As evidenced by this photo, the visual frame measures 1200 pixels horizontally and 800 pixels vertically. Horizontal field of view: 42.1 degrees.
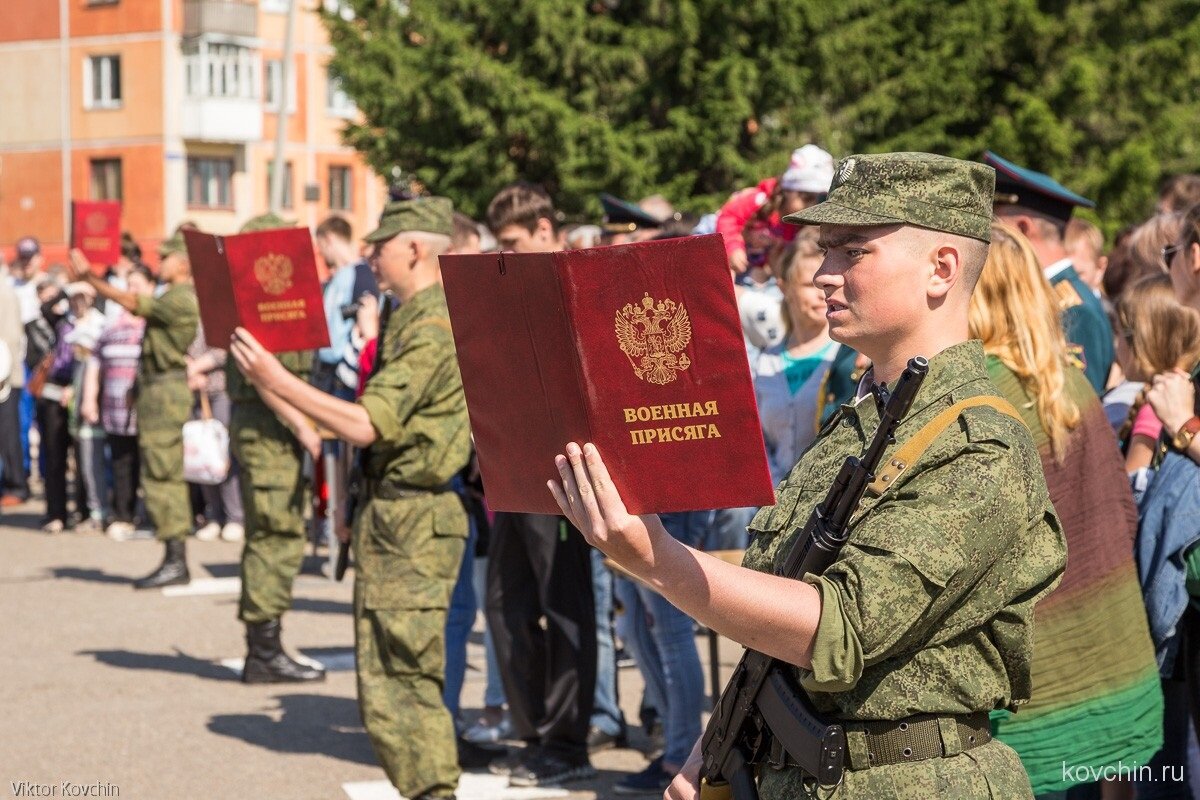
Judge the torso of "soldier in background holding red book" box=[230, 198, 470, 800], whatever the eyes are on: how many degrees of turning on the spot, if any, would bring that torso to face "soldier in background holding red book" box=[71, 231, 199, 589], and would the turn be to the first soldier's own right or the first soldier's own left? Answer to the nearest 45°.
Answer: approximately 90° to the first soldier's own right

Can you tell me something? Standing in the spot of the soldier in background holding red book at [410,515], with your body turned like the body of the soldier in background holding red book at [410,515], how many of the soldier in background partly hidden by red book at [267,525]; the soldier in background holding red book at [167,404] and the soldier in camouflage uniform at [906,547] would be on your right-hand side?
2

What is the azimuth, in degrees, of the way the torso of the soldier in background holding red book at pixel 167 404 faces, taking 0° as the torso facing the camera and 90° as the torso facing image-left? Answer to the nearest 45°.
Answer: approximately 90°

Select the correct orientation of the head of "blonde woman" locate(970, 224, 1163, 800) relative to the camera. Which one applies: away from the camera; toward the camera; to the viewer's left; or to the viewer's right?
away from the camera

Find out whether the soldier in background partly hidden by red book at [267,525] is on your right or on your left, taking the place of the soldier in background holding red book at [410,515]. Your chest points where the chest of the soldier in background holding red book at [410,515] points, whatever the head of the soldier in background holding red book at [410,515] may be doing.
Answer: on your right

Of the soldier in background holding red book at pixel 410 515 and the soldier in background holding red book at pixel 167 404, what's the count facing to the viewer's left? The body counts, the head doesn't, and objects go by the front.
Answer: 2

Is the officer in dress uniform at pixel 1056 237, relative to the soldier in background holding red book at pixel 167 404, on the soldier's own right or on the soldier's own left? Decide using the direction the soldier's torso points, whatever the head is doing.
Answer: on the soldier's own left

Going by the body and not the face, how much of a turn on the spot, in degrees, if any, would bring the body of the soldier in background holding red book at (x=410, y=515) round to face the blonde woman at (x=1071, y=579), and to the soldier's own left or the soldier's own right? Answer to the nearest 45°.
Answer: approximately 135° to the soldier's own left

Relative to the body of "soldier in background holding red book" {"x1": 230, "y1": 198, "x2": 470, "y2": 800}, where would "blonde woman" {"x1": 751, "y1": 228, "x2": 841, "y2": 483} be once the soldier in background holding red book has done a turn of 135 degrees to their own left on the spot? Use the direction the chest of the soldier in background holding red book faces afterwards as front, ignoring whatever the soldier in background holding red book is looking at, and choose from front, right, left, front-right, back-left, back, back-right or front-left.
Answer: front-left

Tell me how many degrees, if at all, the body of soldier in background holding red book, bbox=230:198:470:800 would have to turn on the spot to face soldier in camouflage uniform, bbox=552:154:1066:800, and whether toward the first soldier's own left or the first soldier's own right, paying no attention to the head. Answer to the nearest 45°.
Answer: approximately 90° to the first soldier's own left

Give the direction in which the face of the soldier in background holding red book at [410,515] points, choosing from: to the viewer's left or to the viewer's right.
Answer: to the viewer's left

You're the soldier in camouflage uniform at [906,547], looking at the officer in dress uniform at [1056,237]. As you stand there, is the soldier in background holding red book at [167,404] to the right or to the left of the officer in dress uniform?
left

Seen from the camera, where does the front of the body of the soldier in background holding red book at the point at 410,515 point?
to the viewer's left
